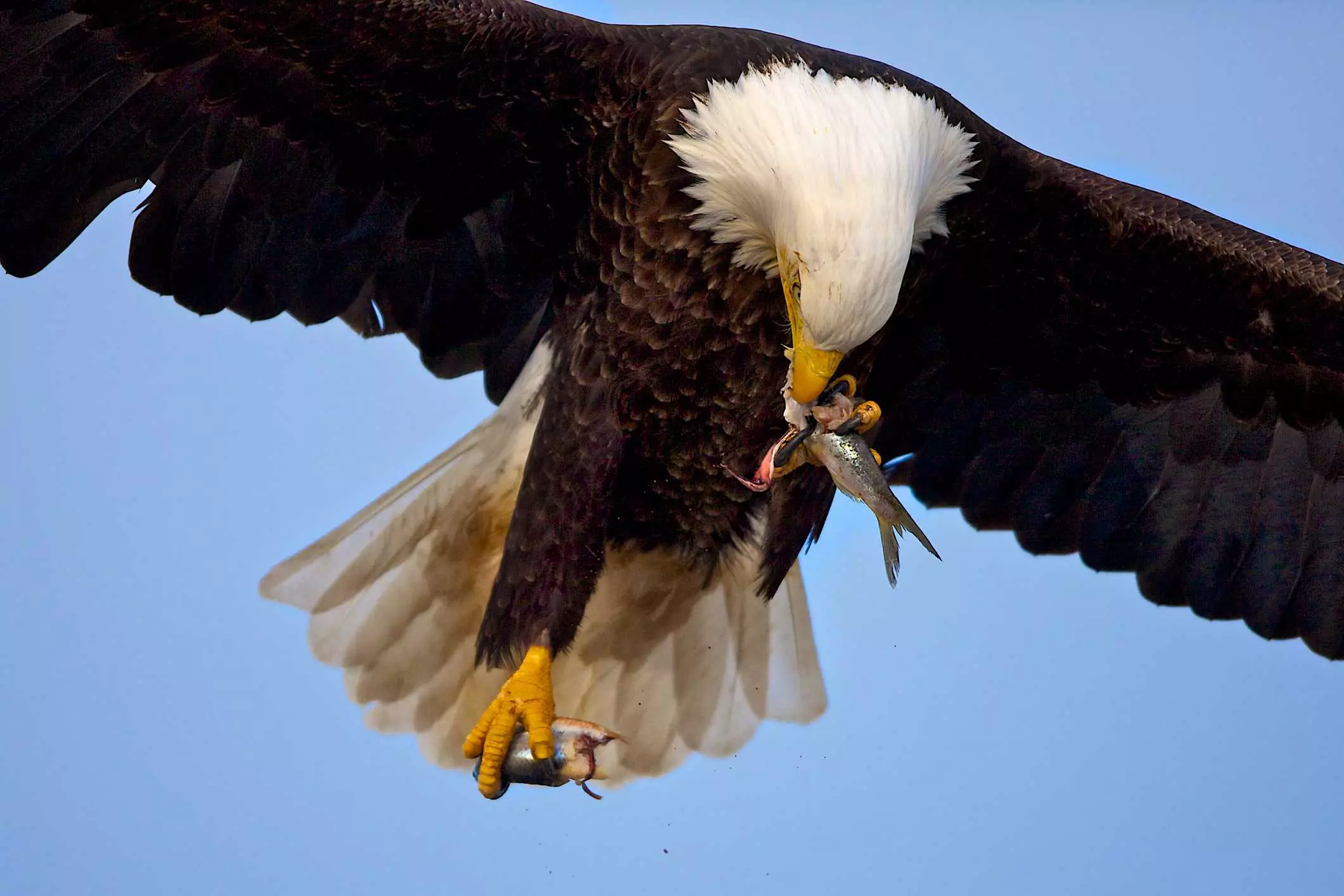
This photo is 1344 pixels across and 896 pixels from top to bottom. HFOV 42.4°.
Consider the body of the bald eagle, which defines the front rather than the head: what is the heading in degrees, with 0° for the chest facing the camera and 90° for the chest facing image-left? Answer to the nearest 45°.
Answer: approximately 0°
